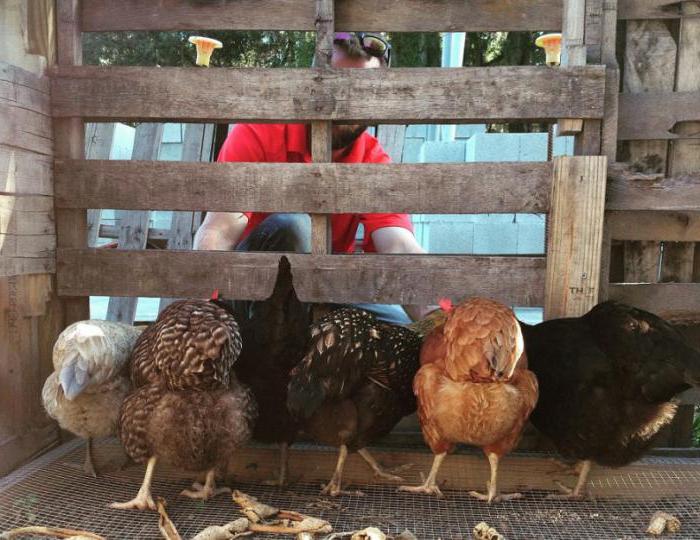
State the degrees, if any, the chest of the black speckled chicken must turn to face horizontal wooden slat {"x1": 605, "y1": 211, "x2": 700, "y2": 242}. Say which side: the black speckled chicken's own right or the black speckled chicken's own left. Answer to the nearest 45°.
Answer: approximately 45° to the black speckled chicken's own right

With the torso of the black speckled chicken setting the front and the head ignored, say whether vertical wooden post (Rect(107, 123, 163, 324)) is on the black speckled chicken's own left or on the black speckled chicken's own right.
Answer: on the black speckled chicken's own left

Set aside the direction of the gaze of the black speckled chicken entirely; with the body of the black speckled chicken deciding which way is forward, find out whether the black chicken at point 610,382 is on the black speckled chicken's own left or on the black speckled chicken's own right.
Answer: on the black speckled chicken's own right

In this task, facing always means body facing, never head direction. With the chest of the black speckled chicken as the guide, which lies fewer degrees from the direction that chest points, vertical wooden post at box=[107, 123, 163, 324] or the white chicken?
the vertical wooden post

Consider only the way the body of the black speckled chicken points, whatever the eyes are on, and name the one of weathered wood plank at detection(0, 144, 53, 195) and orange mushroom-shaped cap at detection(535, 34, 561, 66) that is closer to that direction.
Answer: the orange mushroom-shaped cap

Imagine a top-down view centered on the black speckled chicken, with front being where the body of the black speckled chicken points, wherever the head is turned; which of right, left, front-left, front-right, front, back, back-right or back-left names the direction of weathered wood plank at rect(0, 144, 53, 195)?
back-left

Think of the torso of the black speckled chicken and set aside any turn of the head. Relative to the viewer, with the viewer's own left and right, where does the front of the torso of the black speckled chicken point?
facing away from the viewer and to the right of the viewer

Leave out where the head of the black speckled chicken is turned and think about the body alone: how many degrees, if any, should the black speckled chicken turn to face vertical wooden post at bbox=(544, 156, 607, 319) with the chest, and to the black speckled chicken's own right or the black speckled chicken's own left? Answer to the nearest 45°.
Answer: approximately 45° to the black speckled chicken's own right
